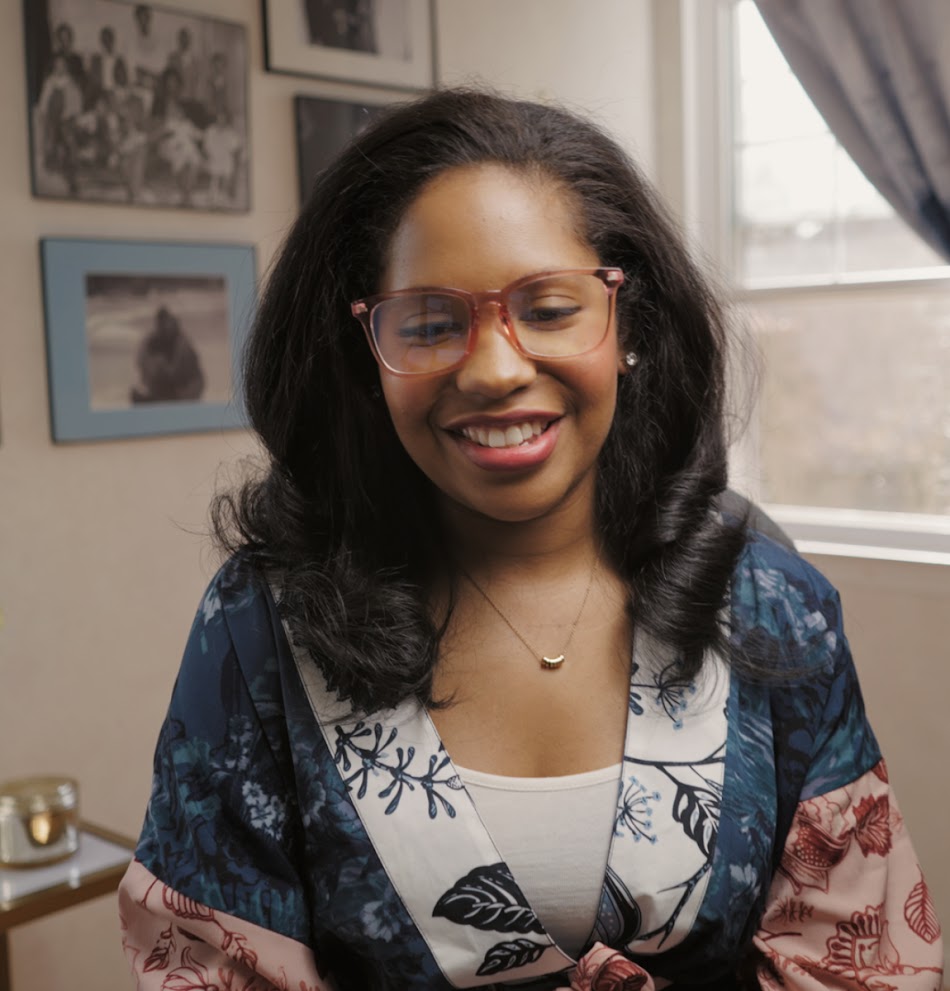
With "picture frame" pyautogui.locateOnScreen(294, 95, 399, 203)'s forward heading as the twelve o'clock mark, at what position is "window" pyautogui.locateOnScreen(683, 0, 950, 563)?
The window is roughly at 10 o'clock from the picture frame.

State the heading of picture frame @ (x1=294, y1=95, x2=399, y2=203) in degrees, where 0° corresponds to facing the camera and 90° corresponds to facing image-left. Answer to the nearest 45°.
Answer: approximately 315°

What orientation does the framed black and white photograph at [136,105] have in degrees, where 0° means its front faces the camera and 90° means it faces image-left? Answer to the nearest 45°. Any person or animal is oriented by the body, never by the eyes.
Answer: approximately 315°
